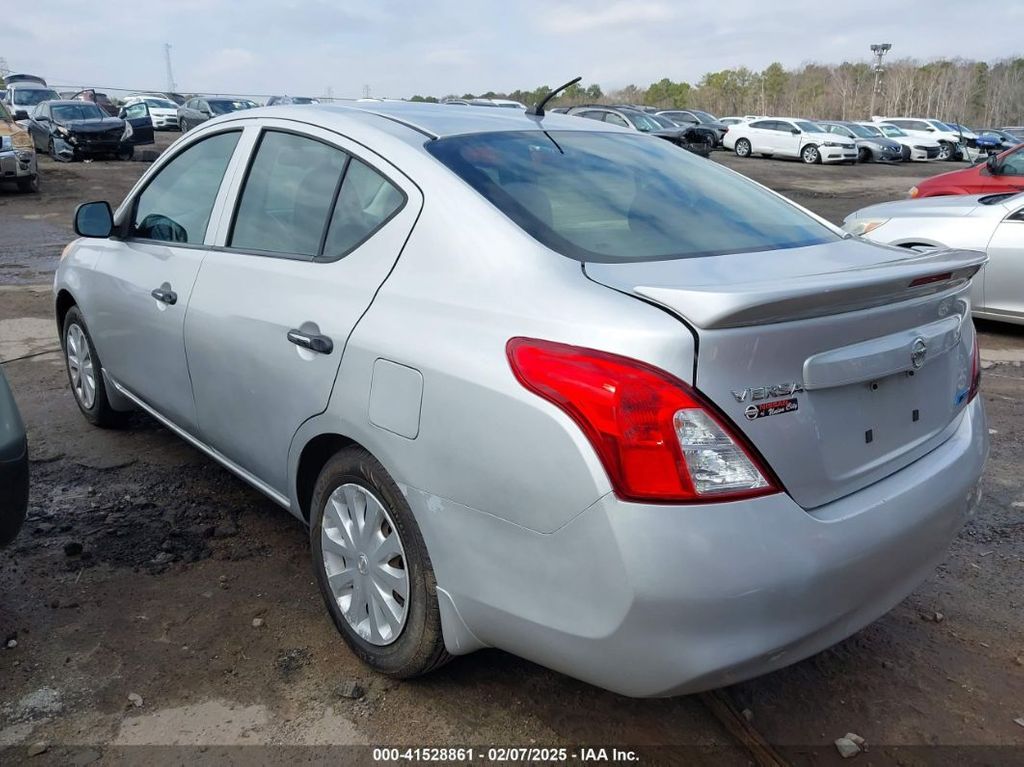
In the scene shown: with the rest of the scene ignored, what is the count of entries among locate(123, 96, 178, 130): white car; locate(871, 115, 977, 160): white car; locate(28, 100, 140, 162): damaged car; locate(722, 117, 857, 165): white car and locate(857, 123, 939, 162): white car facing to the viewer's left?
0

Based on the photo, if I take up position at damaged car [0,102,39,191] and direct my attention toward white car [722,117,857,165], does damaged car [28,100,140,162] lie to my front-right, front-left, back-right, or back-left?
front-left

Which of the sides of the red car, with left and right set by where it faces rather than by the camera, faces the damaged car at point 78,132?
front

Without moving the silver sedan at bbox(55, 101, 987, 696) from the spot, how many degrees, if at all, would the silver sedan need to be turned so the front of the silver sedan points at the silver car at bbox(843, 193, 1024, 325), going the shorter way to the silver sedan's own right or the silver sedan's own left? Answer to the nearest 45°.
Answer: approximately 90° to the silver sedan's own right

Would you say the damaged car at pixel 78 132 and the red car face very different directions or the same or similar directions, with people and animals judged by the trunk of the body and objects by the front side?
very different directions

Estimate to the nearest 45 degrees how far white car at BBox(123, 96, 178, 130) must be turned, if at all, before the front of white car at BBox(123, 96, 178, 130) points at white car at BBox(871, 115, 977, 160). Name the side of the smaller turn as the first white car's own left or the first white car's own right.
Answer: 0° — it already faces it

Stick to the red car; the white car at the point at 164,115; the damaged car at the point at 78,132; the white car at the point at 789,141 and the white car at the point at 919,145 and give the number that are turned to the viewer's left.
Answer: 1

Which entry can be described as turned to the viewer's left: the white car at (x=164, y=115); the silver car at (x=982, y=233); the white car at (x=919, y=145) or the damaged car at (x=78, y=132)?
the silver car at (x=982, y=233)

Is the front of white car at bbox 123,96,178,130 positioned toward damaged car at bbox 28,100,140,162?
no

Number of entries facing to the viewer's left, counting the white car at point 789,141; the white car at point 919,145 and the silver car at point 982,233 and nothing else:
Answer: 1

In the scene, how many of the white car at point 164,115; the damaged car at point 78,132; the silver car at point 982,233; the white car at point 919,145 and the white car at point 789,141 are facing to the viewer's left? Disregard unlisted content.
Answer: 1

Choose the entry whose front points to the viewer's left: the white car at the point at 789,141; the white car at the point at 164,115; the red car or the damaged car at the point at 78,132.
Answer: the red car

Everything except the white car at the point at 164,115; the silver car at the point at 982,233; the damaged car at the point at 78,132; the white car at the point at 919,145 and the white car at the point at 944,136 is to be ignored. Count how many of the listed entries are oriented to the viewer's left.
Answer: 1

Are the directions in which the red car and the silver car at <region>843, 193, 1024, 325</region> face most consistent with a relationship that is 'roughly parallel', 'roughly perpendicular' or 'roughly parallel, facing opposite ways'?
roughly parallel

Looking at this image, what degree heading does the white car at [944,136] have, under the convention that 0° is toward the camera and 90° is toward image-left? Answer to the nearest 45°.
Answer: approximately 315°

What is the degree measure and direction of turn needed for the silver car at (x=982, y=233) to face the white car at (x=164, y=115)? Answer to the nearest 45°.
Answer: approximately 45° to its right

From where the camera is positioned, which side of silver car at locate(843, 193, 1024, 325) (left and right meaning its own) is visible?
left

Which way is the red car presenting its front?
to the viewer's left

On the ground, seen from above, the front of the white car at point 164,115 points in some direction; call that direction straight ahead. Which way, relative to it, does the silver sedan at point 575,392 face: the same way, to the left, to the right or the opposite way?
the opposite way

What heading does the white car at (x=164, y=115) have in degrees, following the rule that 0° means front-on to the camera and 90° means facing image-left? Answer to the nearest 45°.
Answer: approximately 315°

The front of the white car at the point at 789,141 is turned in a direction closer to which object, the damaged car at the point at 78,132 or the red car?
the red car
